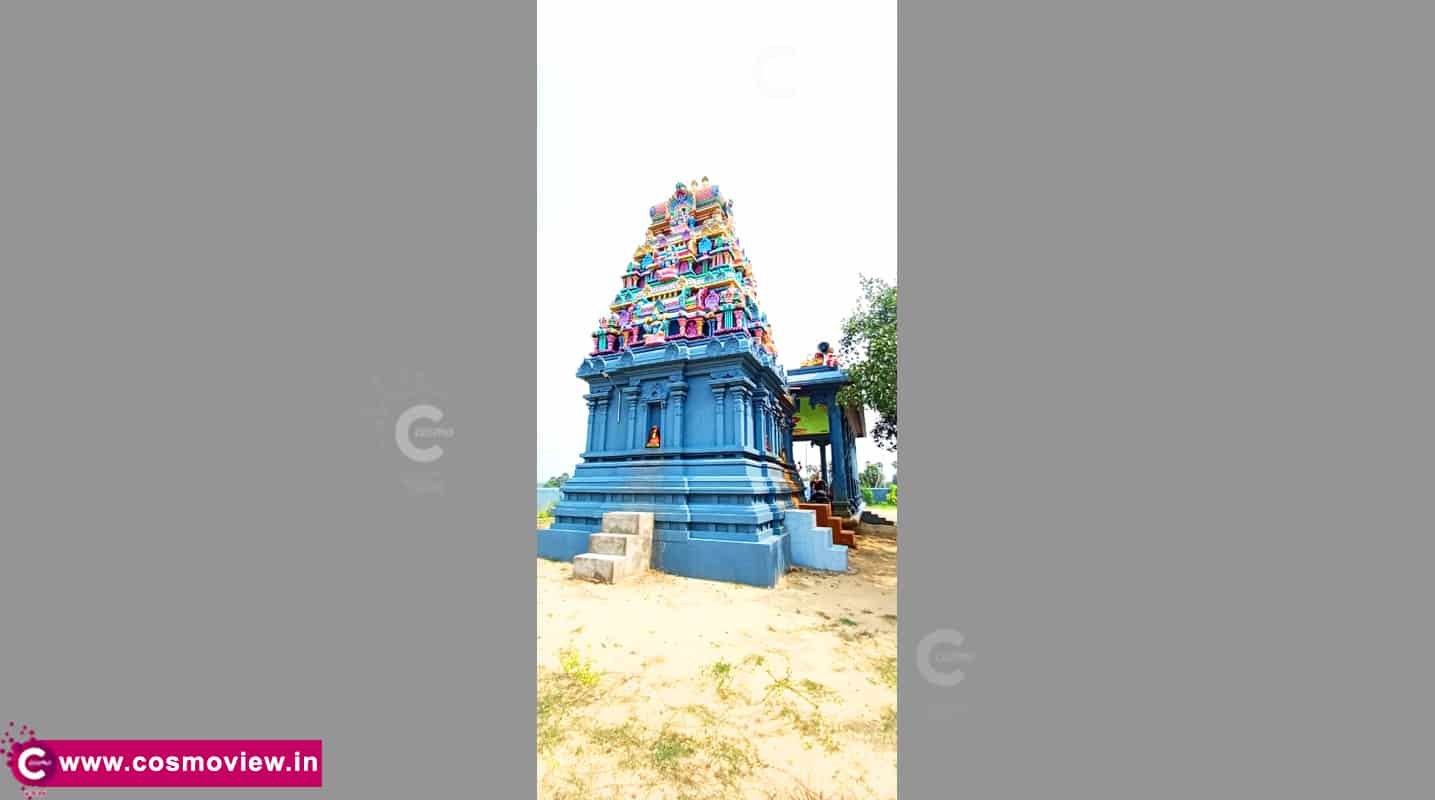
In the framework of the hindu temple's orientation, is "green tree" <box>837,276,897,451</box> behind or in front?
in front

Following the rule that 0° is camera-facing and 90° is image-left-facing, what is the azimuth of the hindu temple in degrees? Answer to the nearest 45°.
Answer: approximately 270°
